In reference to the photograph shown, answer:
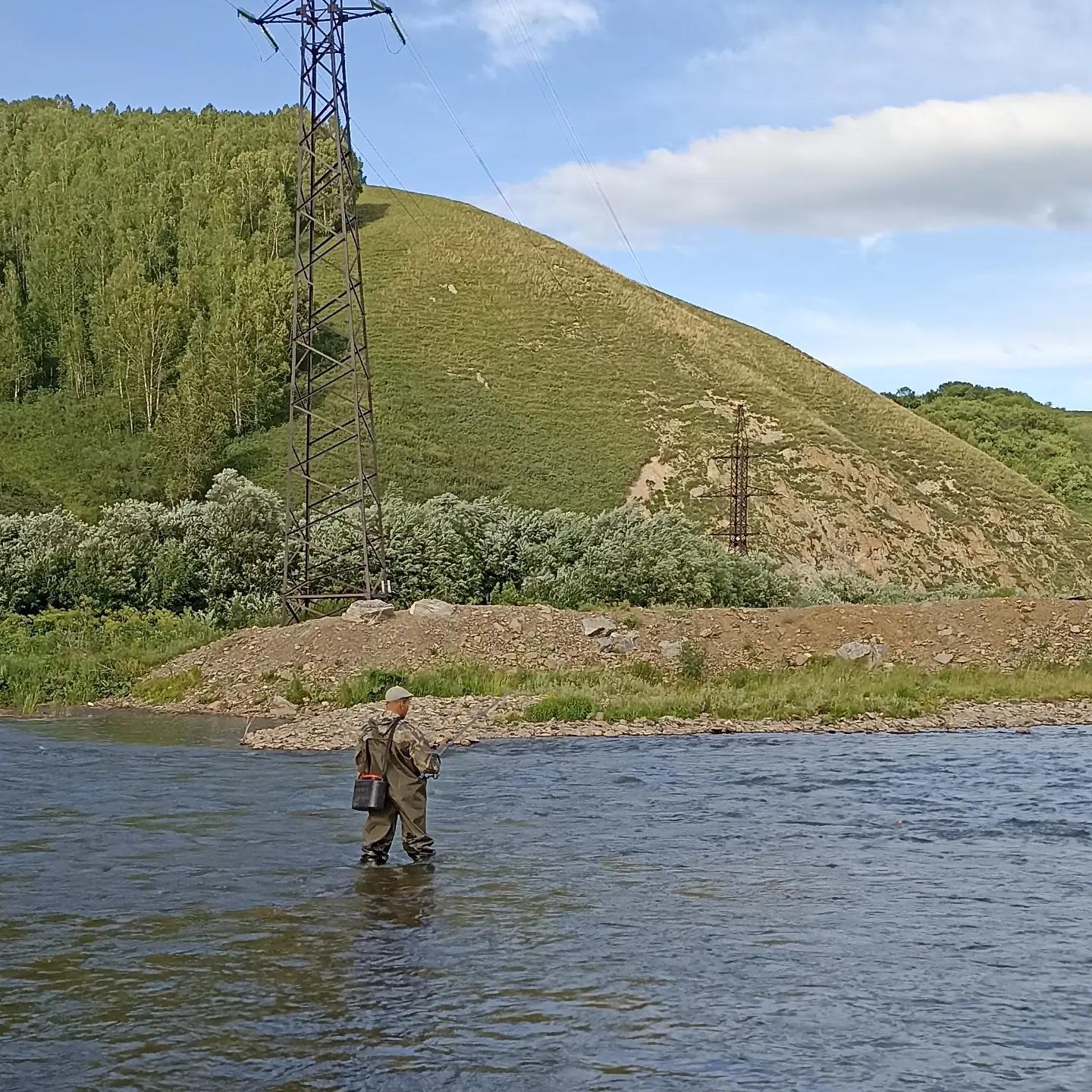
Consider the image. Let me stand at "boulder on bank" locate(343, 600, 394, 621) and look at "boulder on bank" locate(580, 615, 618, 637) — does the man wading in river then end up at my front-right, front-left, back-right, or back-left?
front-right

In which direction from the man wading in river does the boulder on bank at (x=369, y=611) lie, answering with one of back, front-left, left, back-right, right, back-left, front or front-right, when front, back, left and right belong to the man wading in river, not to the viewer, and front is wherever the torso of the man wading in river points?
front-left

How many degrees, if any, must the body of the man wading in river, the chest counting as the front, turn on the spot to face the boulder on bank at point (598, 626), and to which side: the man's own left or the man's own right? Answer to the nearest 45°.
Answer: approximately 45° to the man's own left

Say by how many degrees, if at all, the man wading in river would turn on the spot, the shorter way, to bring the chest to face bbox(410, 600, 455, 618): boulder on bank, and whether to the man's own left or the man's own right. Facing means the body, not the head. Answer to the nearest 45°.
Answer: approximately 45° to the man's own left

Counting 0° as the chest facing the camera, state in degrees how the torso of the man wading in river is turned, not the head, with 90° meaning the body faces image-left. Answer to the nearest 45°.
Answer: approximately 225°

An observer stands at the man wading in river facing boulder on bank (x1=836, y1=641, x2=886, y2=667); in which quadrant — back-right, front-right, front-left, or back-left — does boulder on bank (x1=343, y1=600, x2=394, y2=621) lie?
front-left
